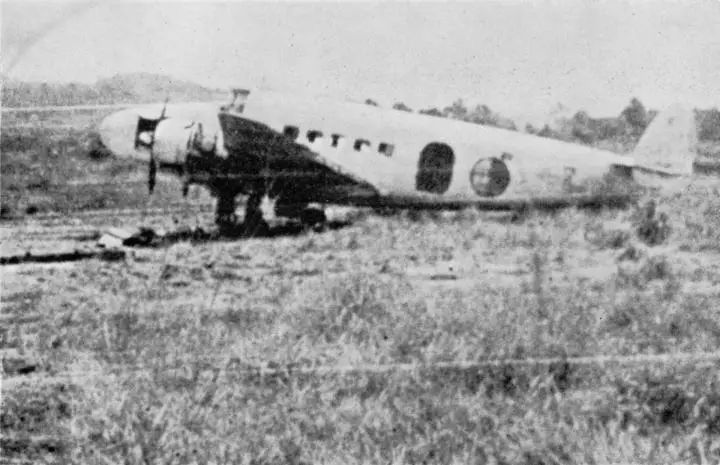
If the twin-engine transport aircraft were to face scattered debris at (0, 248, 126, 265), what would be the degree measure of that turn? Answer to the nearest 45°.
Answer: approximately 45° to its left

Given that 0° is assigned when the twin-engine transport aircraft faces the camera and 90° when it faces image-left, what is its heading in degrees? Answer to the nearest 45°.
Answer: approximately 90°

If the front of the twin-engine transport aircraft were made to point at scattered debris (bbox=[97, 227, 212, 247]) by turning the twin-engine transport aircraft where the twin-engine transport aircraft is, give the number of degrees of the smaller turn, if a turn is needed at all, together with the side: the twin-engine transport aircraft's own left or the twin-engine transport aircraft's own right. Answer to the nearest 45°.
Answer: approximately 45° to the twin-engine transport aircraft's own left
